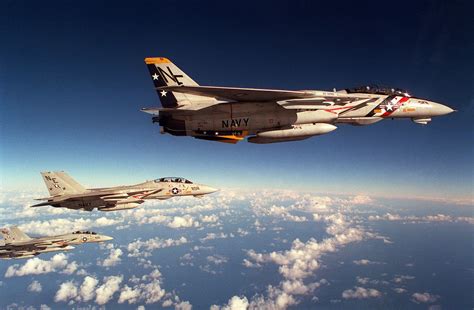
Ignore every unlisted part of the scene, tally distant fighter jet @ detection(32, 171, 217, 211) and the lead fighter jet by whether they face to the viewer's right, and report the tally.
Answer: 2

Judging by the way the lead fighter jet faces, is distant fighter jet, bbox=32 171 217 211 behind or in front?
behind

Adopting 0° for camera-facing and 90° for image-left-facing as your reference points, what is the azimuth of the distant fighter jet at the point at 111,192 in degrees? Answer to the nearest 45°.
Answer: approximately 270°

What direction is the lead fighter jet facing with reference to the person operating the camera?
facing to the right of the viewer

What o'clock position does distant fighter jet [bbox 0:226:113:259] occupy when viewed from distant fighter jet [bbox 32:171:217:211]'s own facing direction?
distant fighter jet [bbox 0:226:113:259] is roughly at 8 o'clock from distant fighter jet [bbox 32:171:217:211].

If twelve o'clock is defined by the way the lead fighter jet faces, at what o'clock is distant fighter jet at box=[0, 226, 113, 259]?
The distant fighter jet is roughly at 7 o'clock from the lead fighter jet.

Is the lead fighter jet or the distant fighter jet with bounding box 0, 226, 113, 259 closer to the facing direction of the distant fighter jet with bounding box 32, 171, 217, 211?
the lead fighter jet
